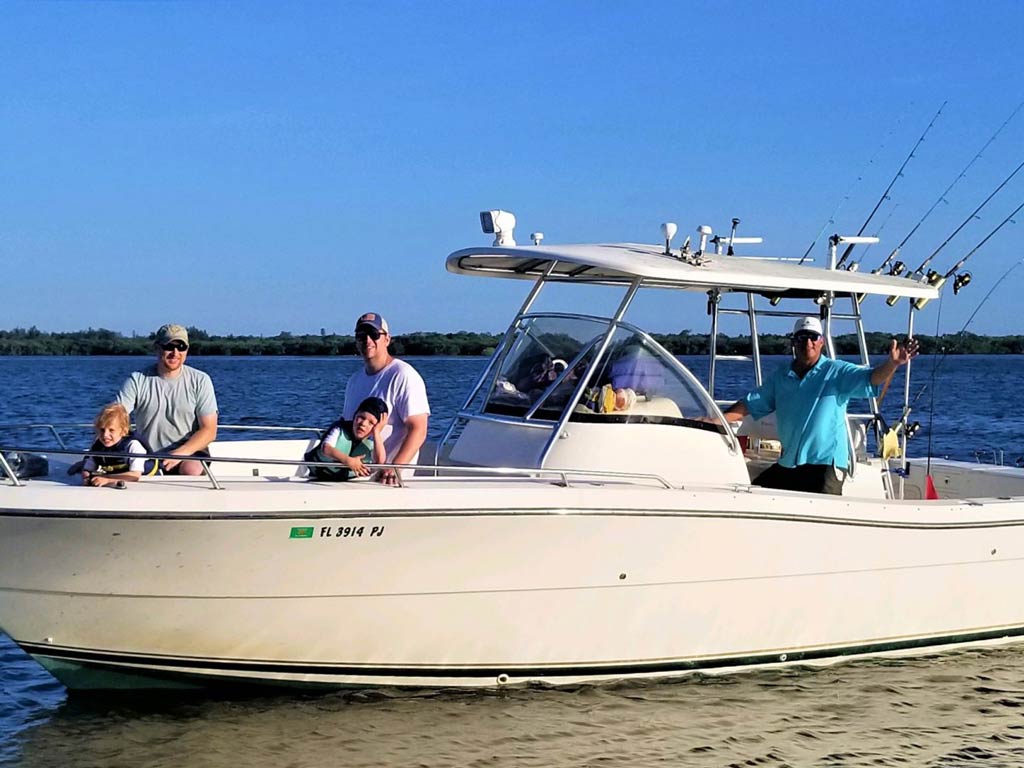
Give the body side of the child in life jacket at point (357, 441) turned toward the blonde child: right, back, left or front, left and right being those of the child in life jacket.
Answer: right

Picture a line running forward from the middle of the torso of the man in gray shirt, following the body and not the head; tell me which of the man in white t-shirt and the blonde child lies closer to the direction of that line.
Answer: the blonde child

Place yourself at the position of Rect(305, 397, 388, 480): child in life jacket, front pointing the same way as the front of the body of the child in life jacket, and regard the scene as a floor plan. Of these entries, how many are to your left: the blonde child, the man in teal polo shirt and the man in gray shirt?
1

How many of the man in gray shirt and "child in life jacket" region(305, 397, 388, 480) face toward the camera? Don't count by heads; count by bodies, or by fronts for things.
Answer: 2

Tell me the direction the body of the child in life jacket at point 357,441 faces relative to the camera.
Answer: toward the camera

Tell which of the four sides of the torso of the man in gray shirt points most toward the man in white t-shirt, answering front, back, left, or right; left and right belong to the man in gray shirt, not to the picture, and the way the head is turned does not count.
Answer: left

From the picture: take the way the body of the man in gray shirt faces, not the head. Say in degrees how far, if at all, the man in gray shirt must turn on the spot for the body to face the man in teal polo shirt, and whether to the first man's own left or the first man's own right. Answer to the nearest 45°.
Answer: approximately 90° to the first man's own left

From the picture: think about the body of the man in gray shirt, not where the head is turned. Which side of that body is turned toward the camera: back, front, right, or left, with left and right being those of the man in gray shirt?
front

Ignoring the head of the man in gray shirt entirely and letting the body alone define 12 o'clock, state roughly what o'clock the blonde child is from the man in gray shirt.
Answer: The blonde child is roughly at 1 o'clock from the man in gray shirt.

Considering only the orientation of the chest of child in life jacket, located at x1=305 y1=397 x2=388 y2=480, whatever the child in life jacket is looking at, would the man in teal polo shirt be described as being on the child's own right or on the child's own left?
on the child's own left
